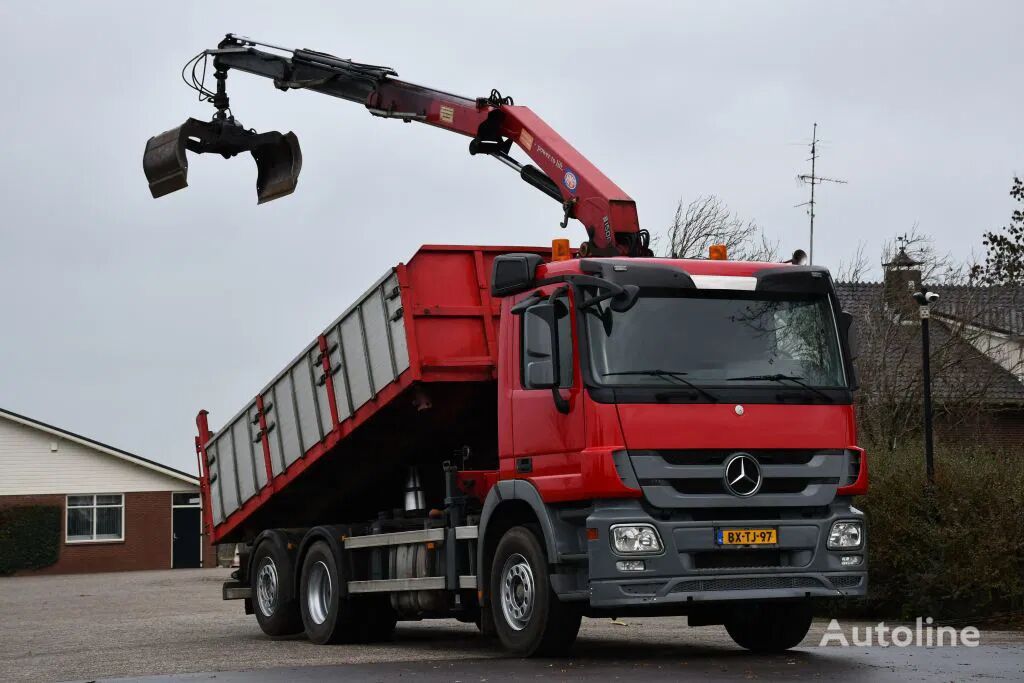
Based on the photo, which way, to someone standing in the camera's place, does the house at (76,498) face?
facing the viewer

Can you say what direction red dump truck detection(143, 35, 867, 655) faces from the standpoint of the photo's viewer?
facing the viewer and to the right of the viewer

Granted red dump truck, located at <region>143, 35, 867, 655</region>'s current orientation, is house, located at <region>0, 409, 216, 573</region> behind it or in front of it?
behind

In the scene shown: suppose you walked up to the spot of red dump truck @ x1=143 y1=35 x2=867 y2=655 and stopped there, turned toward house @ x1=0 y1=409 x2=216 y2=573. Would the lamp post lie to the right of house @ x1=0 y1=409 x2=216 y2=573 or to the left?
right

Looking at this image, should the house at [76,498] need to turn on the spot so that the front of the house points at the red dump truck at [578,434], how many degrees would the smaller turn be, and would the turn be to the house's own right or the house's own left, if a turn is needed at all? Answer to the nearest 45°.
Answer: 0° — it already faces it

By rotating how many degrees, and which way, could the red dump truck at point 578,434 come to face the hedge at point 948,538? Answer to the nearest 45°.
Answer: approximately 90° to its left

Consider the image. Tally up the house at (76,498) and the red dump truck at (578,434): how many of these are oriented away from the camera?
0

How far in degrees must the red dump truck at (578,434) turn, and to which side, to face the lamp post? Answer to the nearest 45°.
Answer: approximately 90° to its left

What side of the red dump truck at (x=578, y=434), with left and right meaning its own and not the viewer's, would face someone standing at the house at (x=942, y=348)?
left
